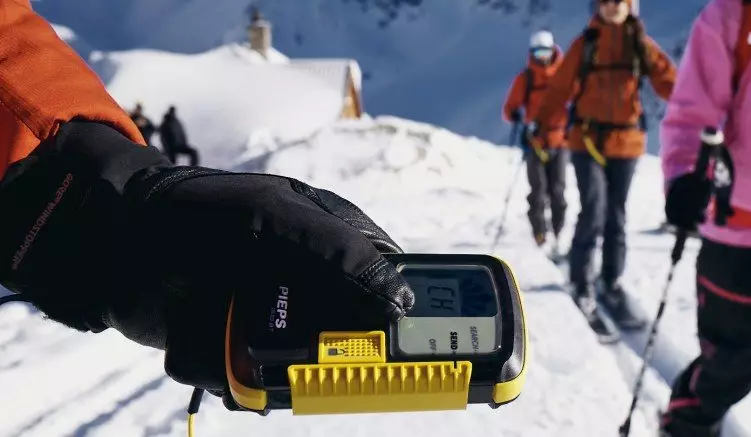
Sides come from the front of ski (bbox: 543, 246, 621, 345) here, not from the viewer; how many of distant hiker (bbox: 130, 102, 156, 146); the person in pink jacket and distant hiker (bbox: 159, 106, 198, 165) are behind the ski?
2

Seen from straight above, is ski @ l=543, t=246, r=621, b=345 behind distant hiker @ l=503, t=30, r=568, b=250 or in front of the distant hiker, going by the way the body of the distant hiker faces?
in front

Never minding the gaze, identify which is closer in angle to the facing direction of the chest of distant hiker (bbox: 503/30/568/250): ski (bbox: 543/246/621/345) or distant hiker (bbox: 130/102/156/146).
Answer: the ski

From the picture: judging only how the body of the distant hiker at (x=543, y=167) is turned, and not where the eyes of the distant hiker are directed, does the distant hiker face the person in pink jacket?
yes

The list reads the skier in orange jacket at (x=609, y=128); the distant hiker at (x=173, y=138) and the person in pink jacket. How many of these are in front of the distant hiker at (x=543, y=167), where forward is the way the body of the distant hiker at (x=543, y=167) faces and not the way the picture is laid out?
2

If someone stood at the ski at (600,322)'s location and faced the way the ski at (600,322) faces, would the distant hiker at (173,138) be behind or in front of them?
behind

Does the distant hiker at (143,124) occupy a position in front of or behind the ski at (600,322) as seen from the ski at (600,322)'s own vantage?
behind

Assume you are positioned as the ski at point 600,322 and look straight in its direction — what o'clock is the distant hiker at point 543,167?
The distant hiker is roughly at 7 o'clock from the ski.

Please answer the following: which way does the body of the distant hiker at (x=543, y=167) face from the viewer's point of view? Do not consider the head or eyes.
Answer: toward the camera

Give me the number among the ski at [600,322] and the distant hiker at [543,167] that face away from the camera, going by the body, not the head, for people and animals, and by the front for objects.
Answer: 0

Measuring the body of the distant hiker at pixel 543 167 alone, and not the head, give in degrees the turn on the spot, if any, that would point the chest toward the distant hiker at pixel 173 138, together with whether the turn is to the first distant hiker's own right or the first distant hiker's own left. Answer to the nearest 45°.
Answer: approximately 135° to the first distant hiker's own right

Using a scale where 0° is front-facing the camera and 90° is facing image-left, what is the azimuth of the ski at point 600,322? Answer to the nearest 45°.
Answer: approximately 315°

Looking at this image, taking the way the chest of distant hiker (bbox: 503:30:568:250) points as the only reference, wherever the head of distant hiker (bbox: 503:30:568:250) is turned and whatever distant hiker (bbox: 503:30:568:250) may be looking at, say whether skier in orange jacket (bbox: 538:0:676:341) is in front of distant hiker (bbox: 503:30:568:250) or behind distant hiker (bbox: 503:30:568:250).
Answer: in front
